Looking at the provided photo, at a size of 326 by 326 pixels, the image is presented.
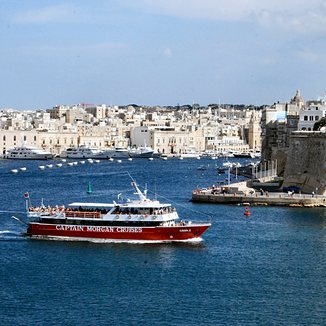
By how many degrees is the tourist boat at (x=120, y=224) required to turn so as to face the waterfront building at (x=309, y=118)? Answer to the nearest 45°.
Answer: approximately 45° to its left

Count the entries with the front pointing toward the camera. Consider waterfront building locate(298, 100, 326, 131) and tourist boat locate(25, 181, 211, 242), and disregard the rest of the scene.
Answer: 1

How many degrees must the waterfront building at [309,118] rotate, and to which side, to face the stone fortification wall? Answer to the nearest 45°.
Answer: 0° — it already faces it

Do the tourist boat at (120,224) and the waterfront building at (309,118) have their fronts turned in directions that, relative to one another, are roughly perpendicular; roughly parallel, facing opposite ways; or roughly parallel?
roughly perpendicular

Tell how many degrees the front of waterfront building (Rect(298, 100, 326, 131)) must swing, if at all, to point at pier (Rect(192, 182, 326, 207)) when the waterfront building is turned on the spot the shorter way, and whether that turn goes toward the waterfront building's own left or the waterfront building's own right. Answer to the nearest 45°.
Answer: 0° — it already faces it

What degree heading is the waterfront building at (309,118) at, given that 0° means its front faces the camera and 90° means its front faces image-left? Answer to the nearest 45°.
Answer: approximately 0°

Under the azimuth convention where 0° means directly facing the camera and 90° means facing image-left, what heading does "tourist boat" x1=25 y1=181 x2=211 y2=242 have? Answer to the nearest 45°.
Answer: approximately 270°
